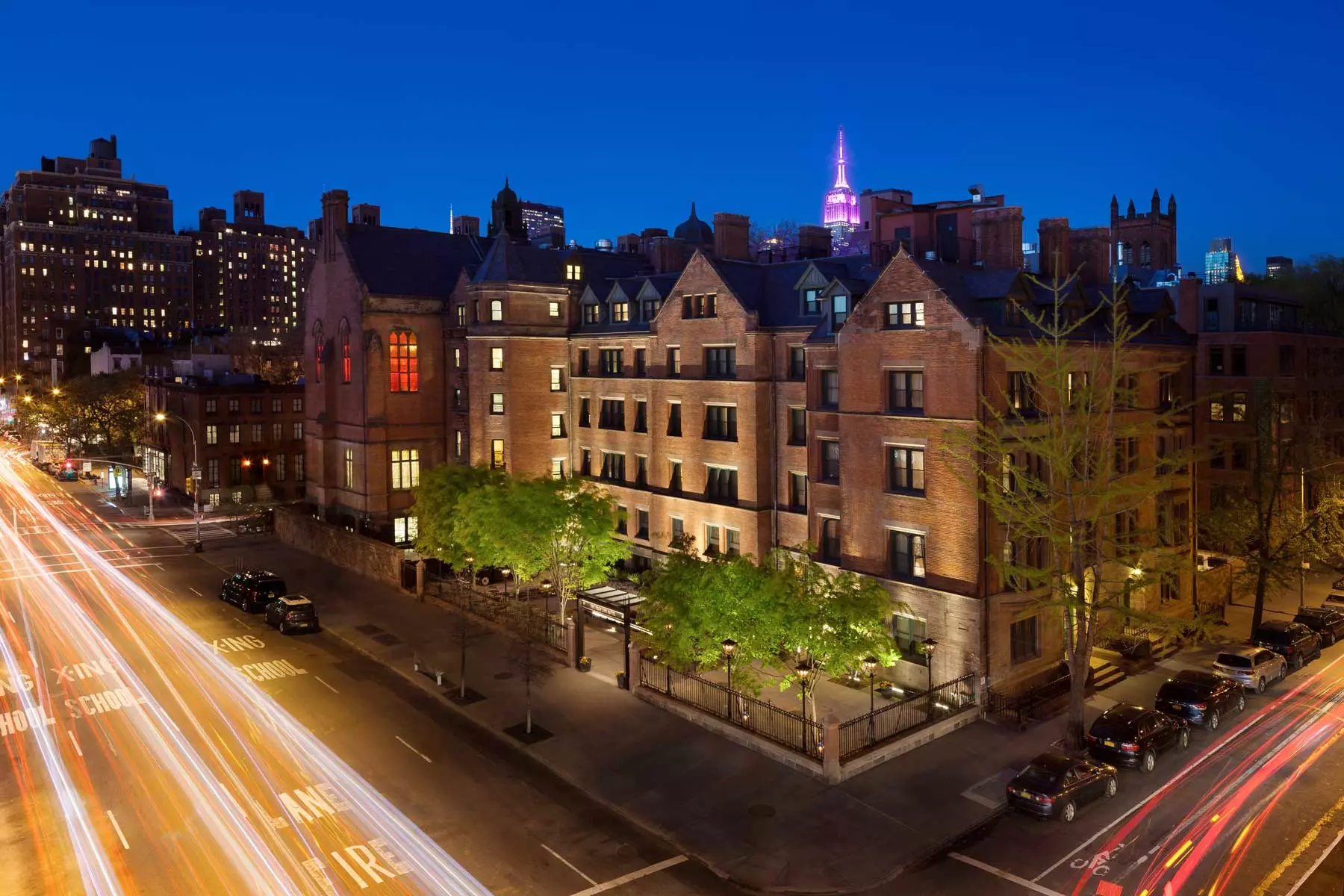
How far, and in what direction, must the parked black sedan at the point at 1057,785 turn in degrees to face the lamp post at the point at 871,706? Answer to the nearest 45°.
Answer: approximately 90° to its left

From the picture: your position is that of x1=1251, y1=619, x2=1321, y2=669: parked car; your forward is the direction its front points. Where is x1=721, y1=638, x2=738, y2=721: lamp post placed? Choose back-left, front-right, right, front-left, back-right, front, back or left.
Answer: back

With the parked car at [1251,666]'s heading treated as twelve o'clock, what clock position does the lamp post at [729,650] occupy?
The lamp post is roughly at 6 o'clock from the parked car.

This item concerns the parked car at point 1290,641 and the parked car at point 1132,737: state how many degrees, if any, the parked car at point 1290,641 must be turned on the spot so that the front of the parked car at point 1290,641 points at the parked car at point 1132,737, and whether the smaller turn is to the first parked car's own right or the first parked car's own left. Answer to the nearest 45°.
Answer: approximately 135° to the first parked car's own right

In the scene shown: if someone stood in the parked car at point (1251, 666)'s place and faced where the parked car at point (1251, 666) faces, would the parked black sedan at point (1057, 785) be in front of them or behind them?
behind

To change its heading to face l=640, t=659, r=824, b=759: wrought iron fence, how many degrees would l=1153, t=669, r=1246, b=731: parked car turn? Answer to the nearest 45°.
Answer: approximately 180°

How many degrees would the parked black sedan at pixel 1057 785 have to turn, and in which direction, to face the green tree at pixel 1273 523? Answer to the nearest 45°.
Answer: approximately 45° to its left

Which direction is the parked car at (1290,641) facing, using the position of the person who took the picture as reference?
facing away from the viewer and to the right of the viewer

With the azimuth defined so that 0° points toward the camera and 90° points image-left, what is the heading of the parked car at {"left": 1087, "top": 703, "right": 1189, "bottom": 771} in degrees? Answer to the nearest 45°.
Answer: approximately 225°
